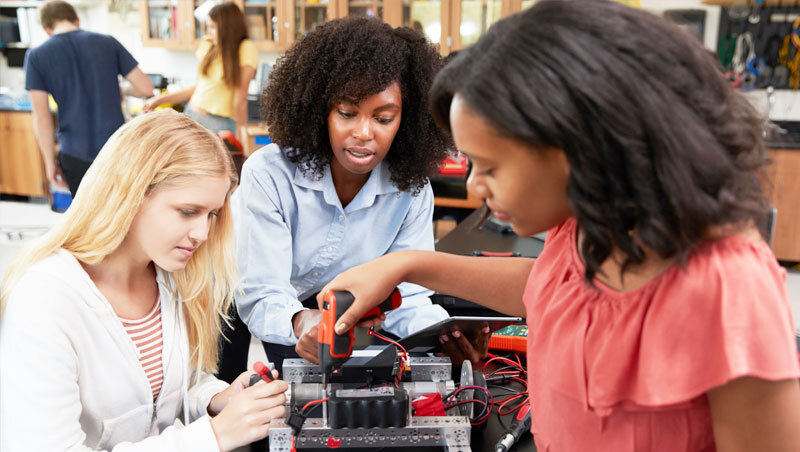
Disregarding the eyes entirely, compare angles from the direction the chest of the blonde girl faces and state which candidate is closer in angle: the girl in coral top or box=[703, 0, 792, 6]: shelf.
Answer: the girl in coral top

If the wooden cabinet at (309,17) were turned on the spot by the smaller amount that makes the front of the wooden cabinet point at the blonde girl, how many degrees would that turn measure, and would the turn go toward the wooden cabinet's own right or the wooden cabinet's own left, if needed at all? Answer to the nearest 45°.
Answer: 0° — it already faces them

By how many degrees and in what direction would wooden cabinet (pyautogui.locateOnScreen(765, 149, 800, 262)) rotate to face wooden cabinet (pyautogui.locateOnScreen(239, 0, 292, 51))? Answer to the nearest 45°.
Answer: approximately 90° to its right

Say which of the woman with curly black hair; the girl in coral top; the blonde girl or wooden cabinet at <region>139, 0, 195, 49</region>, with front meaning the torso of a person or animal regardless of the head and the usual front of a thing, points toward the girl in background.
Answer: the wooden cabinet

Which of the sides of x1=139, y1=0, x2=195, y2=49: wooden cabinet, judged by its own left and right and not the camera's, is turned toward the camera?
front

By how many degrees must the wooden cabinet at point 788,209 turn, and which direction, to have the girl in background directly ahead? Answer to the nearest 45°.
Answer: approximately 45° to its right

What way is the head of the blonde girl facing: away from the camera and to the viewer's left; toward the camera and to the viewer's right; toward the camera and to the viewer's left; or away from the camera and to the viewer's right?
toward the camera and to the viewer's right

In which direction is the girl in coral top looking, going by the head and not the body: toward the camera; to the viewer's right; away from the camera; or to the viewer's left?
to the viewer's left

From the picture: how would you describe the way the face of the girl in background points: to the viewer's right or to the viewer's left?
to the viewer's left

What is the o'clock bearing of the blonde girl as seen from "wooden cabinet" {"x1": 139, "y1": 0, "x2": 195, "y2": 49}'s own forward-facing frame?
The blonde girl is roughly at 12 o'clock from the wooden cabinet.
